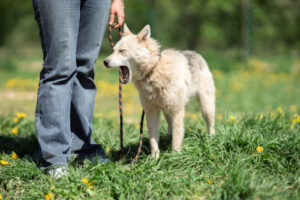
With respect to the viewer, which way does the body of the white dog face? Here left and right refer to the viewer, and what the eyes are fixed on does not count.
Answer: facing the viewer and to the left of the viewer

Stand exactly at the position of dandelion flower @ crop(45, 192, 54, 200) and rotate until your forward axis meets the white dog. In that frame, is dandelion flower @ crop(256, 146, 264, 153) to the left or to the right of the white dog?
right

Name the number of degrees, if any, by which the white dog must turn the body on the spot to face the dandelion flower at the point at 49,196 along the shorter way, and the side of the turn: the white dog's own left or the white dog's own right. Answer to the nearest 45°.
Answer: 0° — it already faces it

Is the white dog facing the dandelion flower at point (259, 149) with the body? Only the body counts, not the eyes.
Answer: no
